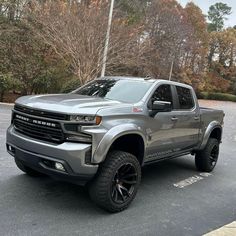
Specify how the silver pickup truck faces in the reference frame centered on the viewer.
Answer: facing the viewer and to the left of the viewer
